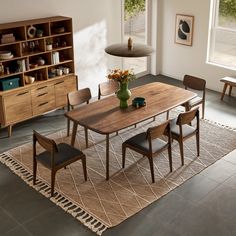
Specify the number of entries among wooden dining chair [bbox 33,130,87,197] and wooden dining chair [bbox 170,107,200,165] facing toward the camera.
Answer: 0

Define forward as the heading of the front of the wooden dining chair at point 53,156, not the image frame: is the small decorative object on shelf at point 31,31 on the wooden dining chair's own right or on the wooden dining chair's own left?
on the wooden dining chair's own left

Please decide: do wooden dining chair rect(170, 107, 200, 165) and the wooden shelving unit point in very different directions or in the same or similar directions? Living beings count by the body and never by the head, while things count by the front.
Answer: very different directions

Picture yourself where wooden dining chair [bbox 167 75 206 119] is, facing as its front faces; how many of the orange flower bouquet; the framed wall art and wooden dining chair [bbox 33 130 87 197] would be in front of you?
2

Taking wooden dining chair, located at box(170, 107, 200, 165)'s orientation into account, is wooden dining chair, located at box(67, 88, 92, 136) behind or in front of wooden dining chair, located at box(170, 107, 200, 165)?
in front

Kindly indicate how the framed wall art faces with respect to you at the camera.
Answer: facing the viewer and to the left of the viewer

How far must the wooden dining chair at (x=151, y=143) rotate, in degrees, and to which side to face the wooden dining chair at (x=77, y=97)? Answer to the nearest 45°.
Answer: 0° — it already faces it

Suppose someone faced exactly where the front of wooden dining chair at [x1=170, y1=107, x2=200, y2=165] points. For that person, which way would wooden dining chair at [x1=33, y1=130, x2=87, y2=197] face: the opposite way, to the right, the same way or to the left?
to the right

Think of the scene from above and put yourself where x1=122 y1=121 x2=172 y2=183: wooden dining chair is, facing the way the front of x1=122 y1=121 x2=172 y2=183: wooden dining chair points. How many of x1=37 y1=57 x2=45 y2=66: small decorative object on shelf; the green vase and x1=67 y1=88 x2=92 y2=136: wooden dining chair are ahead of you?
3

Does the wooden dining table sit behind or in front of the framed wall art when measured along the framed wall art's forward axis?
in front

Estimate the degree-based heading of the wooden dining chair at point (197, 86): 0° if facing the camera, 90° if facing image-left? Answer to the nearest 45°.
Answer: approximately 45°

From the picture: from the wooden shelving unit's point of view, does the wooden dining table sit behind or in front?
in front

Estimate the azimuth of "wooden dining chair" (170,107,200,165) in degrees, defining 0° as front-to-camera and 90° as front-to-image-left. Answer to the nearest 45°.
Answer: approximately 135°

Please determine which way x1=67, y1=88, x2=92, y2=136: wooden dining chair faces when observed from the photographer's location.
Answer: facing the viewer and to the right of the viewer
